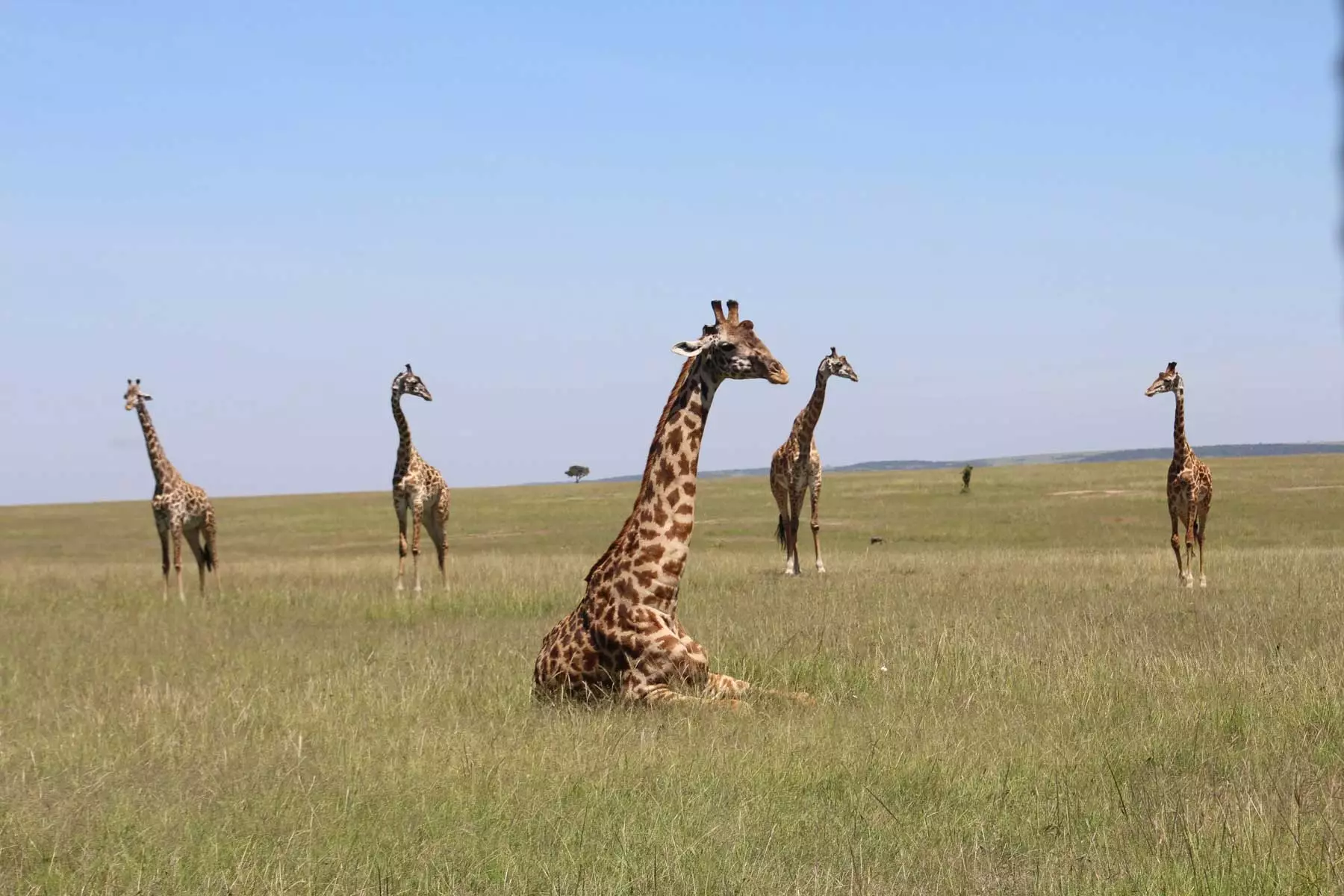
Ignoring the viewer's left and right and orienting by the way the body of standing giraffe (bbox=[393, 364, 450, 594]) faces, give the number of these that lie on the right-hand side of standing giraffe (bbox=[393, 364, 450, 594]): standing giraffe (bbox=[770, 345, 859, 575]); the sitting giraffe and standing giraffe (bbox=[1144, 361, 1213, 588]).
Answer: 0

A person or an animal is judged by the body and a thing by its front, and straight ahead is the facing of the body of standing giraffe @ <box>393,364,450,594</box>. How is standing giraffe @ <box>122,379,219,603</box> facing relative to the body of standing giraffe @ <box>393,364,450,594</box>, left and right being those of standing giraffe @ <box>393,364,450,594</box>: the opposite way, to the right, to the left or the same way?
the same way

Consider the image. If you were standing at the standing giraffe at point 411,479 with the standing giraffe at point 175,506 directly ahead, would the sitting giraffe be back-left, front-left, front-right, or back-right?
back-left

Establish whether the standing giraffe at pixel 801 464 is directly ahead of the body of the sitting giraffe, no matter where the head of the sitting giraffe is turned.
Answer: no

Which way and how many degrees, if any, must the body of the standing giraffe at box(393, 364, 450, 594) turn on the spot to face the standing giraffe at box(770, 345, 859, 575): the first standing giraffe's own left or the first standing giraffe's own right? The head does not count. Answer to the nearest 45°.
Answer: approximately 135° to the first standing giraffe's own left

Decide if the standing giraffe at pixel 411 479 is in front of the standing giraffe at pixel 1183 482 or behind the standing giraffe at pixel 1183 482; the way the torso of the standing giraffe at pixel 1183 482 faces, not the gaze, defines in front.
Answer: in front

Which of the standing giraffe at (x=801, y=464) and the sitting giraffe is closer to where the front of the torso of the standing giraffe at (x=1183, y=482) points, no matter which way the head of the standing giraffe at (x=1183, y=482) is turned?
the sitting giraffe

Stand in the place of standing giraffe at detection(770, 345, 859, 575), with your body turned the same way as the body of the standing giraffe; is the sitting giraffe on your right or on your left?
on your right

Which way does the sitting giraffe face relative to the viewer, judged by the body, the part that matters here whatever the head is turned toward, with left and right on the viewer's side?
facing the viewer and to the right of the viewer

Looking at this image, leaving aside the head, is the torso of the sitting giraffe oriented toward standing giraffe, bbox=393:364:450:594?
no

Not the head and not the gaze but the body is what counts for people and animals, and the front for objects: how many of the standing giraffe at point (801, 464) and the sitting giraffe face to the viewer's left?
0

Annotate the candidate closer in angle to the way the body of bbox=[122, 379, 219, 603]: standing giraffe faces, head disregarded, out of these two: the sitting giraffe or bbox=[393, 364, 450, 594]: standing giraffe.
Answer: the sitting giraffe

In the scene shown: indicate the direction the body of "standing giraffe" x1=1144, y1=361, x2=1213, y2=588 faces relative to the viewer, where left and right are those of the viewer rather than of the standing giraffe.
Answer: facing the viewer and to the left of the viewer
